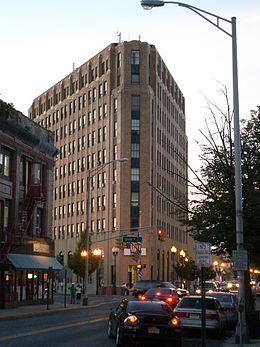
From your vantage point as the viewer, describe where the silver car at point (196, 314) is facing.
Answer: facing away from the viewer and to the right of the viewer

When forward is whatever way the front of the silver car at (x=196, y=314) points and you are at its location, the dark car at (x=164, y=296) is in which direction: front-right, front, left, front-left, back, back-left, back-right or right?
front-left

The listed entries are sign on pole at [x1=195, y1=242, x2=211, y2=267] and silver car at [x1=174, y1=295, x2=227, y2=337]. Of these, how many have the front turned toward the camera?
1

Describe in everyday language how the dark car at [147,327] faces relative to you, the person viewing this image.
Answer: facing away from the viewer and to the left of the viewer

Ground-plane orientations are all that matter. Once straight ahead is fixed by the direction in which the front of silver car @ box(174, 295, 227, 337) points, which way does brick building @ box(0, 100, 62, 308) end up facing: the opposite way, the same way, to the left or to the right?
to the right
